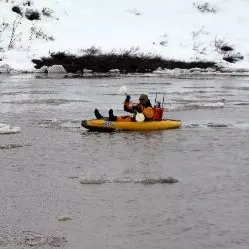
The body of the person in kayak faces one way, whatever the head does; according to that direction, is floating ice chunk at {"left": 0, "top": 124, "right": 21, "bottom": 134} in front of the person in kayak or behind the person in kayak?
in front

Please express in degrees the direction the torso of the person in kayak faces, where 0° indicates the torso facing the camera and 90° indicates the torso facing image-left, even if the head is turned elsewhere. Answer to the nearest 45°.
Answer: approximately 90°
